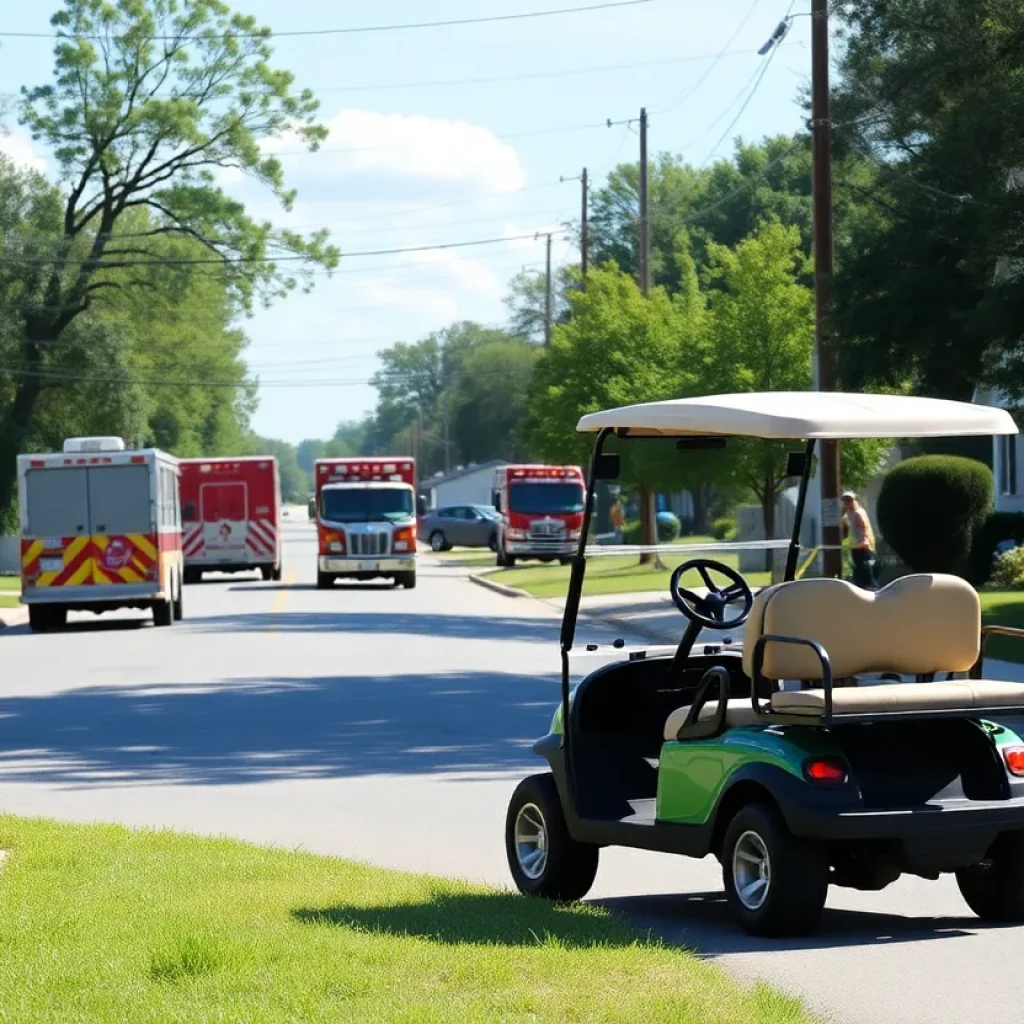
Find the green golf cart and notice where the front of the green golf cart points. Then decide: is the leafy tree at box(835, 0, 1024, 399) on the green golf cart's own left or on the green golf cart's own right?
on the green golf cart's own right

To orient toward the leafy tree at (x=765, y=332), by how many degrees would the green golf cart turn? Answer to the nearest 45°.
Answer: approximately 45° to its right

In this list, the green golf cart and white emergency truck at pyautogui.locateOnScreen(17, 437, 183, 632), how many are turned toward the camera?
0

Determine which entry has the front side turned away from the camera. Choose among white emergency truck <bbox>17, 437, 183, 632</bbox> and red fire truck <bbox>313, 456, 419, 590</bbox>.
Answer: white emergency truck <bbox>17, 437, 183, 632</bbox>

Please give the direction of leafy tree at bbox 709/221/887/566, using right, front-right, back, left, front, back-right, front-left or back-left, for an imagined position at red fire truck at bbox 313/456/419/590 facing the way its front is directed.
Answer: front-left

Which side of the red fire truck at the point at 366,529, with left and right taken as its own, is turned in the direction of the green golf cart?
front

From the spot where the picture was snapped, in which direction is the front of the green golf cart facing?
facing away from the viewer and to the left of the viewer

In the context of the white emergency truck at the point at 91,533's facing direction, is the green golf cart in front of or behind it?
behind

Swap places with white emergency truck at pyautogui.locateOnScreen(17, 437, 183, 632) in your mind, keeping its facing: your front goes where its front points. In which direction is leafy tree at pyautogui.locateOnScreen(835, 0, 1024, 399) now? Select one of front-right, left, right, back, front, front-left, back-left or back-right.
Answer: back-right

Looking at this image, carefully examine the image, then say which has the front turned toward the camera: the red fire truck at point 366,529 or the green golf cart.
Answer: the red fire truck

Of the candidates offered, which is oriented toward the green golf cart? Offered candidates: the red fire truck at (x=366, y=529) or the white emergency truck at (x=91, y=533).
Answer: the red fire truck at (x=366, y=529)

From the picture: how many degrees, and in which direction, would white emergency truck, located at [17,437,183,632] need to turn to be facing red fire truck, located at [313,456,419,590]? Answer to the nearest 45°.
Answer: approximately 45° to its right

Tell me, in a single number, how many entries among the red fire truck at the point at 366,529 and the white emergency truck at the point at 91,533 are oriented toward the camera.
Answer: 1

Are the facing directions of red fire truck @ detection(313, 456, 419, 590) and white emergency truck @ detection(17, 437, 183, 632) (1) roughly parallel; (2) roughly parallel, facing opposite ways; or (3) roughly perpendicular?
roughly parallel, facing opposite ways

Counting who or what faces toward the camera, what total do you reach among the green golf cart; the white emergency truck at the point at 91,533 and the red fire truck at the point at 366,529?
1

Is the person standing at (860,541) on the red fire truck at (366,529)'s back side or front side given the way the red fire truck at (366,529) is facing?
on the front side

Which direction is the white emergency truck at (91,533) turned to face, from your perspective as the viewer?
facing away from the viewer

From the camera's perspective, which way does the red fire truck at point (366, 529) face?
toward the camera

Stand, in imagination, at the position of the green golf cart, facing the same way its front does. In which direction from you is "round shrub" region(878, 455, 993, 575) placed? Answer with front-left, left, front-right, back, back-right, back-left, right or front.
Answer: front-right

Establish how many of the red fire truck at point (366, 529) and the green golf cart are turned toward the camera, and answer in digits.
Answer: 1
